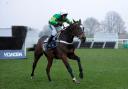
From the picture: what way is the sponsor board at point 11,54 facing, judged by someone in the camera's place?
facing the viewer

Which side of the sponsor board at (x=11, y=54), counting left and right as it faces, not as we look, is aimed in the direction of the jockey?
front
